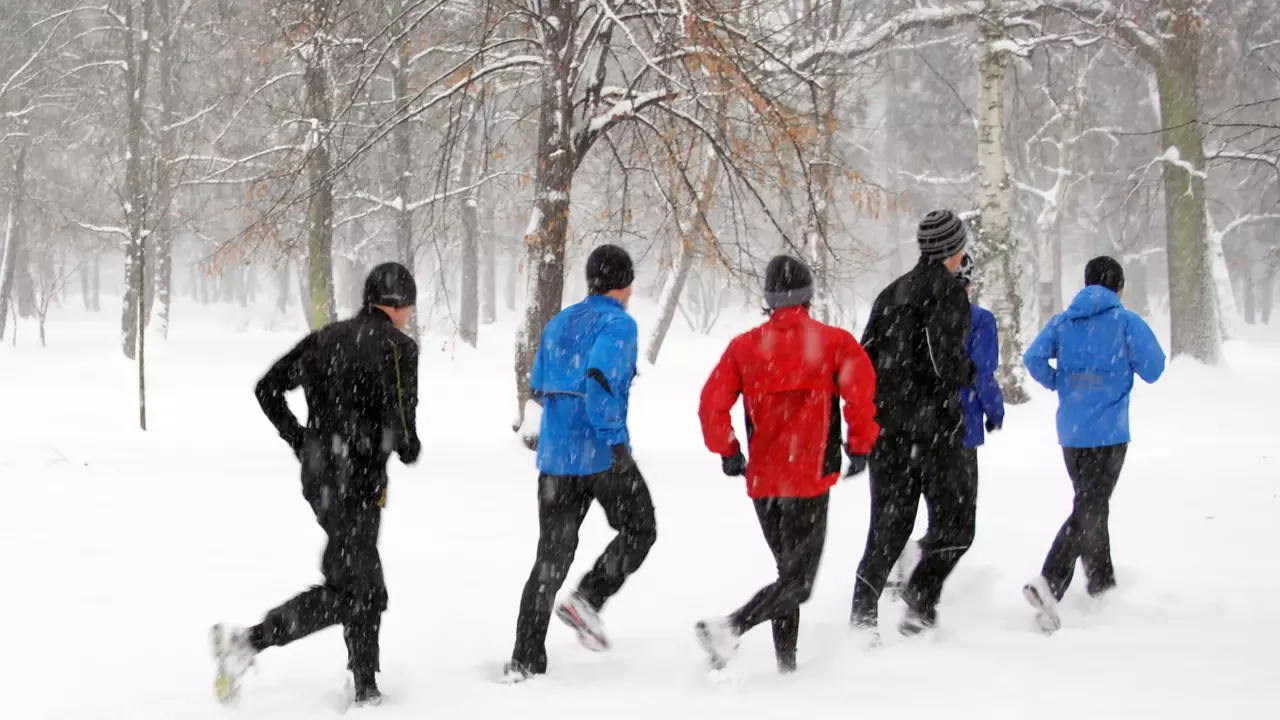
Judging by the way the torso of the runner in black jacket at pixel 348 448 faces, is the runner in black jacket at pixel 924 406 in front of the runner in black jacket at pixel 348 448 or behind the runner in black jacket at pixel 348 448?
in front

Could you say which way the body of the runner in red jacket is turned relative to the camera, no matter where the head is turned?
away from the camera

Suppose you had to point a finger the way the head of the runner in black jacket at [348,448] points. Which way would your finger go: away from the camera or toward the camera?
away from the camera

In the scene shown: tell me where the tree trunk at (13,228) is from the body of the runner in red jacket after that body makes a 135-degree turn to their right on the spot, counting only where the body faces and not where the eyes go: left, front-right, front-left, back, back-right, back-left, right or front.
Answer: back

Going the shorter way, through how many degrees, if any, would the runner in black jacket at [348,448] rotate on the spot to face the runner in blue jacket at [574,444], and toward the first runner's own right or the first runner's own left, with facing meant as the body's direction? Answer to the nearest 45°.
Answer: approximately 45° to the first runner's own right

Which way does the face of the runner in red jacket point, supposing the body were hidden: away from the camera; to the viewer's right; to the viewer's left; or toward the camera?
away from the camera

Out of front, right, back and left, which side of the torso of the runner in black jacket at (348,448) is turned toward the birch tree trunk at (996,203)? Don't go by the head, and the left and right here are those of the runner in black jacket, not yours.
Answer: front

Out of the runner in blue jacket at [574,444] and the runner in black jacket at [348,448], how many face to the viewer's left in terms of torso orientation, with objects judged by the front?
0

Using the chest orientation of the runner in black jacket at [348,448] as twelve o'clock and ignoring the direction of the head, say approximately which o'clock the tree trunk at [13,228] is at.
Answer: The tree trunk is roughly at 10 o'clock from the runner in black jacket.

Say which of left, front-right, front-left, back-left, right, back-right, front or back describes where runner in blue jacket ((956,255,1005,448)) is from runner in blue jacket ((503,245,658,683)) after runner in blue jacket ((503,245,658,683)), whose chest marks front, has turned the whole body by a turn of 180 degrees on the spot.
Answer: back-left

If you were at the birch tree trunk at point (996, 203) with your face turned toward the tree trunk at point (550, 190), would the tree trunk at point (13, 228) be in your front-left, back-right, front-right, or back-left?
front-right

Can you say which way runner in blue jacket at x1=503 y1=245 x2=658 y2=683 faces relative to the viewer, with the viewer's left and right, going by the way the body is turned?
facing away from the viewer and to the right of the viewer

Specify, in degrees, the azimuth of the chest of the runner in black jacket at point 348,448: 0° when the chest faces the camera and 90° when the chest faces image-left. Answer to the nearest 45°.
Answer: approximately 225°

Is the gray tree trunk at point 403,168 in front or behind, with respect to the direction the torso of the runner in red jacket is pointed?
in front

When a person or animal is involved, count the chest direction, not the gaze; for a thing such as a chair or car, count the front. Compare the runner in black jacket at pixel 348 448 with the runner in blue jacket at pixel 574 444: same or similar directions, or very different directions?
same or similar directions

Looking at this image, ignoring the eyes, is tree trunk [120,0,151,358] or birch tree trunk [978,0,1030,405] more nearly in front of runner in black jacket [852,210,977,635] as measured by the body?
the birch tree trunk

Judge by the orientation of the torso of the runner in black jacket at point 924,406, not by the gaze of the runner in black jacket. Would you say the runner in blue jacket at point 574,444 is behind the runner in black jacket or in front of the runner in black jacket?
behind

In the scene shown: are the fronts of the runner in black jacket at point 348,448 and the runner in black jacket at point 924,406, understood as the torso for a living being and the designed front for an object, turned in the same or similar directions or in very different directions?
same or similar directions

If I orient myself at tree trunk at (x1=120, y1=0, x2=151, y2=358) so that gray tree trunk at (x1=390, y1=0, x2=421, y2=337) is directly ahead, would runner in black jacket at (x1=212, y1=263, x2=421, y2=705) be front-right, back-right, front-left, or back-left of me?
front-right
